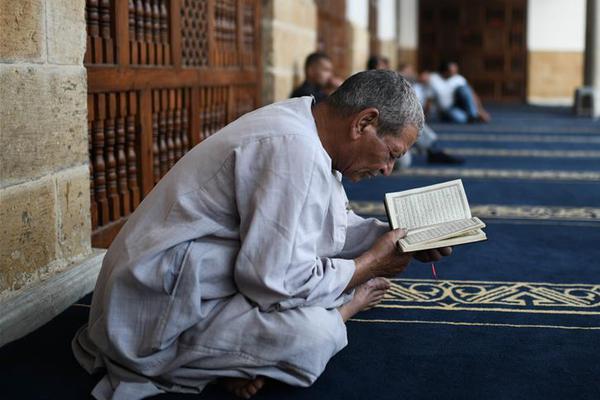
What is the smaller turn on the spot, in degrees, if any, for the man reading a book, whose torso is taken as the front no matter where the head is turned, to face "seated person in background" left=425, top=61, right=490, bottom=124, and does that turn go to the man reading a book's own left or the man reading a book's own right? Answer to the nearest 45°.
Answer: approximately 90° to the man reading a book's own left

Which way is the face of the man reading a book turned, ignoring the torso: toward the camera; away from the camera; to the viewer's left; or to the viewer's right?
to the viewer's right

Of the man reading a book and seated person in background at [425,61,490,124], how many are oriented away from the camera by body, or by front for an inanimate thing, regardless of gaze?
0

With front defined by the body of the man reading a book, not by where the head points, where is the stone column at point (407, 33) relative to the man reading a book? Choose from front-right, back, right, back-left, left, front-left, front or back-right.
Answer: left

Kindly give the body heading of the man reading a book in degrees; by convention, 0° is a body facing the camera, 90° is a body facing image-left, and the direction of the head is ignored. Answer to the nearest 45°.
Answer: approximately 270°

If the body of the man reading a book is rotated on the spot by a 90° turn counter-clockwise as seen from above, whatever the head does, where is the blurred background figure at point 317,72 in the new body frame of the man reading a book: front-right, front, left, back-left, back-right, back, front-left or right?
front

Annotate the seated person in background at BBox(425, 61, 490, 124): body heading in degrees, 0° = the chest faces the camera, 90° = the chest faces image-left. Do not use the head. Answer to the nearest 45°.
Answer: approximately 315°

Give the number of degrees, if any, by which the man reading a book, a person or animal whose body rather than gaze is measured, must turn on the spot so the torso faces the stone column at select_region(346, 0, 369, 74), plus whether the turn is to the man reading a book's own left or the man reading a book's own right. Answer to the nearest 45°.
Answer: approximately 90° to the man reading a book's own left
